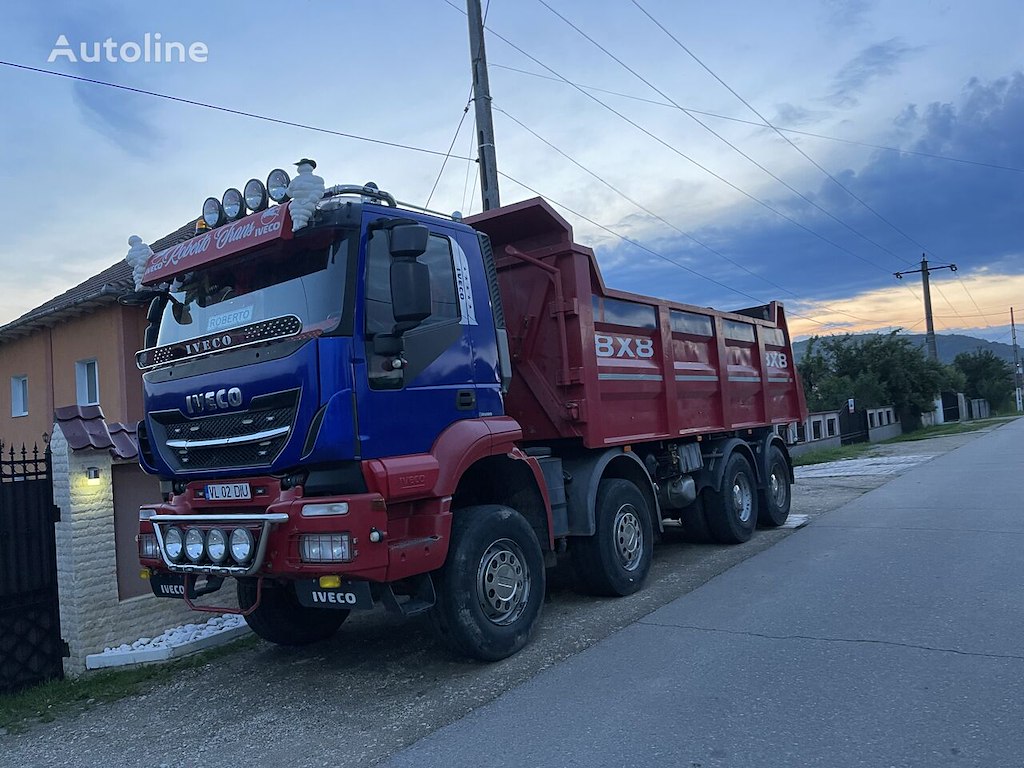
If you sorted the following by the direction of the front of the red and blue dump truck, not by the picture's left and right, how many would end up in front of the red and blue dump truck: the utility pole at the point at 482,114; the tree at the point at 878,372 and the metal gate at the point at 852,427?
0

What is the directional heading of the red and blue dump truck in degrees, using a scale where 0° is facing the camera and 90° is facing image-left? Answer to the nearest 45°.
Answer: approximately 45°

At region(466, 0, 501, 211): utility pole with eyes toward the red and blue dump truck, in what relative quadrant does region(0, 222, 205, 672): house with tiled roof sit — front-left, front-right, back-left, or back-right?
front-right

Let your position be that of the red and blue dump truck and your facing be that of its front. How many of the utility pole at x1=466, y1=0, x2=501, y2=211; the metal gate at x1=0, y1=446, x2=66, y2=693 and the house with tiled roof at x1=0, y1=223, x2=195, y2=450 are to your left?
0

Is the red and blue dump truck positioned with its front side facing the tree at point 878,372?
no

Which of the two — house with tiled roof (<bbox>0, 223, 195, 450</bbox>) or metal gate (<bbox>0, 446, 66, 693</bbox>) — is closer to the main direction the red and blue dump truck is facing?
the metal gate

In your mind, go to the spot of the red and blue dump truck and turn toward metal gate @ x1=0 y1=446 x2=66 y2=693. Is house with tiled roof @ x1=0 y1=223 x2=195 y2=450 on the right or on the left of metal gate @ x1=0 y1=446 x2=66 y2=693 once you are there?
right

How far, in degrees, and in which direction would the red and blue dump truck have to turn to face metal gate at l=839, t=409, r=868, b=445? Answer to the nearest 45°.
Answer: approximately 180°

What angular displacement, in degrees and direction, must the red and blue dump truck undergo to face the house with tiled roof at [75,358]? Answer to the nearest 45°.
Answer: approximately 90° to its right

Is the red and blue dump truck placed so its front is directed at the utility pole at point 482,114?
no

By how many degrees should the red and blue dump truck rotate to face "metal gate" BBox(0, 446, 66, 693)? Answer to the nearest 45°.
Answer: approximately 45° to its right

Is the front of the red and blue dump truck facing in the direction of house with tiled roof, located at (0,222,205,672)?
no
